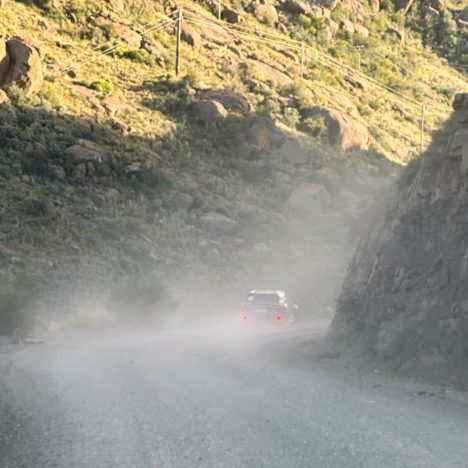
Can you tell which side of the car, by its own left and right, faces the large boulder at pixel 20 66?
left

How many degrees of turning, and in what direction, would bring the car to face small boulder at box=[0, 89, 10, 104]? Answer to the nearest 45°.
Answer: approximately 90° to its left

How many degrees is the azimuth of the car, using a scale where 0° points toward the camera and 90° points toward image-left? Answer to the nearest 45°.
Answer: approximately 225°

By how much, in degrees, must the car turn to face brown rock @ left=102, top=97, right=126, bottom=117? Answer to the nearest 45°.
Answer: approximately 90° to its left

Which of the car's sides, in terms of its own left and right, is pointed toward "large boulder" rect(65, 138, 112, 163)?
left
